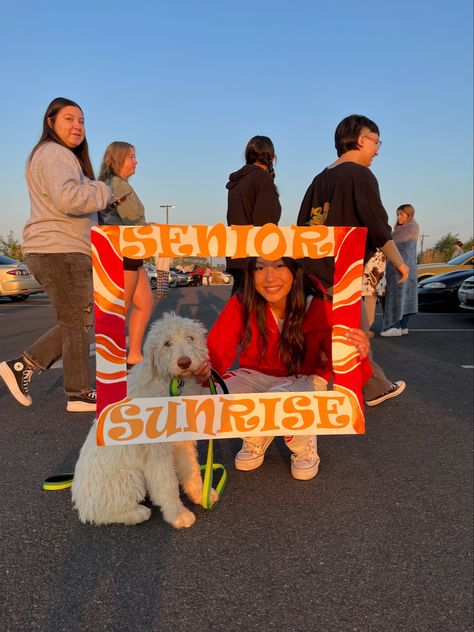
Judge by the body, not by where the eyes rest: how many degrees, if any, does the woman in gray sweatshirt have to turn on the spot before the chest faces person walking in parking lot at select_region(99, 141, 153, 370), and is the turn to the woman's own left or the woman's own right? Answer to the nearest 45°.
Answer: approximately 45° to the woman's own left

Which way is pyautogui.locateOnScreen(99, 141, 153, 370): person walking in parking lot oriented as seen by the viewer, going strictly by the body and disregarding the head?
to the viewer's right

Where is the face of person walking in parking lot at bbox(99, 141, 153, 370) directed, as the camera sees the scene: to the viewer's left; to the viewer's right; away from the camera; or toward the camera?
to the viewer's right

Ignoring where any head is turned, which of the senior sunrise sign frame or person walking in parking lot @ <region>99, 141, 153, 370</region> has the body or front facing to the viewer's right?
the person walking in parking lot

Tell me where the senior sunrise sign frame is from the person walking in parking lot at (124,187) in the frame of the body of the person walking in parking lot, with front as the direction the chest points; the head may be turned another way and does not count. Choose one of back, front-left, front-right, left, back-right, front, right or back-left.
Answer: right

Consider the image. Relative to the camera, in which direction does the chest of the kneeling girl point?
toward the camera

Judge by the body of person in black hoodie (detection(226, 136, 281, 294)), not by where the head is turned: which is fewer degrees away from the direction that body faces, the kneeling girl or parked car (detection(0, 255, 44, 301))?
the parked car

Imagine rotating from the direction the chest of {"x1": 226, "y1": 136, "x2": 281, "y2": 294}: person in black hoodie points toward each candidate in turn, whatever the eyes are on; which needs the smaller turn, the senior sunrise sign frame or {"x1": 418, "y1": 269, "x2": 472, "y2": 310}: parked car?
the parked car

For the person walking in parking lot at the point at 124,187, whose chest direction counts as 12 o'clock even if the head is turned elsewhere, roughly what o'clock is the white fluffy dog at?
The white fluffy dog is roughly at 3 o'clock from the person walking in parking lot.

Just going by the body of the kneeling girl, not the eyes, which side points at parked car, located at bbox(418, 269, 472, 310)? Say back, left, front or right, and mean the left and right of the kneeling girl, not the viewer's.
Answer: back

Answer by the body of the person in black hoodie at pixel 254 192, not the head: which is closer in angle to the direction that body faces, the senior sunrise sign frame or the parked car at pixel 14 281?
the parked car
